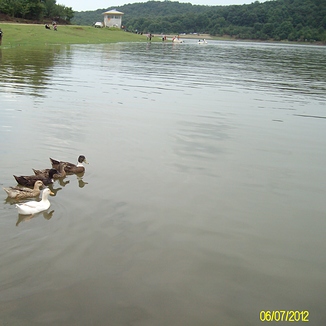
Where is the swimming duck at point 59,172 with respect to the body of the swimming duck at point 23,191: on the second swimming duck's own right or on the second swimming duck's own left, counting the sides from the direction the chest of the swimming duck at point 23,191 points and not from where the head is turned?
on the second swimming duck's own left

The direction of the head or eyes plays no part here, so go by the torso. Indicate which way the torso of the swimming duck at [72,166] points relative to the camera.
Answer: to the viewer's right

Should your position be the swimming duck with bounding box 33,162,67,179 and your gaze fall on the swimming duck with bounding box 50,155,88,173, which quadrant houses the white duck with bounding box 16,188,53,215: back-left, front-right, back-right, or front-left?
back-right

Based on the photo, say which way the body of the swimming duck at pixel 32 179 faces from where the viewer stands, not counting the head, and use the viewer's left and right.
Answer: facing to the right of the viewer

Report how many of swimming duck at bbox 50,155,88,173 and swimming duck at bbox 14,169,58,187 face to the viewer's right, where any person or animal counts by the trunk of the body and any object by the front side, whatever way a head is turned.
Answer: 2

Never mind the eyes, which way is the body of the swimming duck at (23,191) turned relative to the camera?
to the viewer's right

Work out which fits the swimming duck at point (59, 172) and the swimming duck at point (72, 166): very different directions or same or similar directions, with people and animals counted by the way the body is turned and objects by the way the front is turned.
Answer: same or similar directions

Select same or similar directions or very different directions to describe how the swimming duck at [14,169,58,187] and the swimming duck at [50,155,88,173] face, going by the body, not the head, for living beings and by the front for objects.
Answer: same or similar directions

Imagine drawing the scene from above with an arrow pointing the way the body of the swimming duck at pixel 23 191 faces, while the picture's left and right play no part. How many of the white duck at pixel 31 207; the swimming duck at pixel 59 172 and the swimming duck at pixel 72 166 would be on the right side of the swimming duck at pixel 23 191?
1

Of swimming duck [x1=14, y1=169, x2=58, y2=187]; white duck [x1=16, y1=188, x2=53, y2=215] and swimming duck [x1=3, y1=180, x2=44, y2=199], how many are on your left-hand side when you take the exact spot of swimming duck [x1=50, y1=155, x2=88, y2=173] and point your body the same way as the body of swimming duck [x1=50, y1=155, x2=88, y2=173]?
0

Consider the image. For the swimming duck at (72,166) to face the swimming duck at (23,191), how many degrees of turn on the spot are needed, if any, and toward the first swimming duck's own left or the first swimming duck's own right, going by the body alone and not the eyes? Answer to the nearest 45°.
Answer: approximately 135° to the first swimming duck's own right

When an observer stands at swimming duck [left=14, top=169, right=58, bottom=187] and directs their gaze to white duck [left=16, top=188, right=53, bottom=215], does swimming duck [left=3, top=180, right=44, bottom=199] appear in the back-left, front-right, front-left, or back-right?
front-right

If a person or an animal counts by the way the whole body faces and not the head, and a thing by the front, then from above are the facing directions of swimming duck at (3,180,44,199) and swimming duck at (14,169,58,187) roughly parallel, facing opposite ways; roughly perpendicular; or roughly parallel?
roughly parallel

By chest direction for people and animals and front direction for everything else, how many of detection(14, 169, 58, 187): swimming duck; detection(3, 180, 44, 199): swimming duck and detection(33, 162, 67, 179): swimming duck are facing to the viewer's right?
3

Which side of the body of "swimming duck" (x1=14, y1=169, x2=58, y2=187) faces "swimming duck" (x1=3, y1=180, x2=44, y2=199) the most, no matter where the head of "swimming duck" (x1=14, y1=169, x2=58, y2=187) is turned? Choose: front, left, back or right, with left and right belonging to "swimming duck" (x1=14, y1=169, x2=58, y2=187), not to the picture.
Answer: right

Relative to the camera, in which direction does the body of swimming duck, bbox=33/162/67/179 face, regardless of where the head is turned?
to the viewer's right

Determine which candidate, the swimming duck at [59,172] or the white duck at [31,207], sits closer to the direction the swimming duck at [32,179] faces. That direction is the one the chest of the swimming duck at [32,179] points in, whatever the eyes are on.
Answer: the swimming duck

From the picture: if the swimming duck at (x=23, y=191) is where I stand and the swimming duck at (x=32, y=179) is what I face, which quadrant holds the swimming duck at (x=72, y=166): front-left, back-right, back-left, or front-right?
front-right

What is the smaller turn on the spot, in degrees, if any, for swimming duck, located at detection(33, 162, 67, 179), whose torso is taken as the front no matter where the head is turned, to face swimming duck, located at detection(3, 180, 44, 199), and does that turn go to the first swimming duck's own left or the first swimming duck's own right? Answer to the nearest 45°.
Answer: approximately 135° to the first swimming duck's own right
